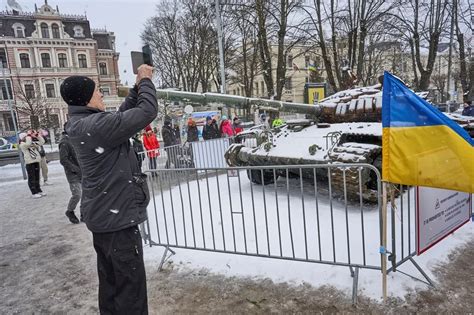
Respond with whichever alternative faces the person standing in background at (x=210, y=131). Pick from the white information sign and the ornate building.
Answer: the ornate building

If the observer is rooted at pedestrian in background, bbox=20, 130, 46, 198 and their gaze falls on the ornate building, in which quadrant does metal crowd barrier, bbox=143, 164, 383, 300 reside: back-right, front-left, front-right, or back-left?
back-right

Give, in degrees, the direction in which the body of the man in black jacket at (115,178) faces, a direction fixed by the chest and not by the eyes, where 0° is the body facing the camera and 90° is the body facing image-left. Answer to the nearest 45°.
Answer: approximately 225°

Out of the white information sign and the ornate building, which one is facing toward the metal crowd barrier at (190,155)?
the ornate building

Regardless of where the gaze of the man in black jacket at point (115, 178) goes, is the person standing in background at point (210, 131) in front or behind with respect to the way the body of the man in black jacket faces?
in front

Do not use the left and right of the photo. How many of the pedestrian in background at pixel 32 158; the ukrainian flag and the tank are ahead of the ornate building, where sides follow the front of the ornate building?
3

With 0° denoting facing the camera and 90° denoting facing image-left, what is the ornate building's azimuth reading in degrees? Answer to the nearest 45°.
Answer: approximately 0°

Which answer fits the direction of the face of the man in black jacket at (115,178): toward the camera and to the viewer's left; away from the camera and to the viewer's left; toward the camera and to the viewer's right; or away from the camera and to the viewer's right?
away from the camera and to the viewer's right

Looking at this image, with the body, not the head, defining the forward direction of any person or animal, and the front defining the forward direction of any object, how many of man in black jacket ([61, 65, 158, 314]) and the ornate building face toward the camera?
1

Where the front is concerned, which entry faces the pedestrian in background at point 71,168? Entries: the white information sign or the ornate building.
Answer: the ornate building

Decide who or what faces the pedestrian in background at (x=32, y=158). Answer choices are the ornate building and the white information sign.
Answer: the ornate building

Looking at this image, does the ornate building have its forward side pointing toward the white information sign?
yes

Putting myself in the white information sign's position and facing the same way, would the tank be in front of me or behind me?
behind

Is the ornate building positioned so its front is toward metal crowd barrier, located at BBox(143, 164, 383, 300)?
yes

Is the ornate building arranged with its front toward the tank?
yes

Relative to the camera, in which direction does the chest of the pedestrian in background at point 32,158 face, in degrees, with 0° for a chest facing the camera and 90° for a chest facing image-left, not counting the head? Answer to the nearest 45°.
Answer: approximately 315°

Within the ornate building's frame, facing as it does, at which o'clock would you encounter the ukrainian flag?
The ukrainian flag is roughly at 12 o'clock from the ornate building.
